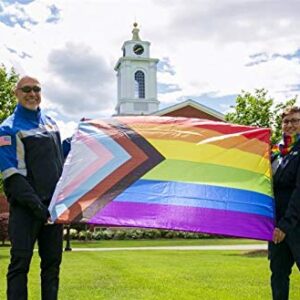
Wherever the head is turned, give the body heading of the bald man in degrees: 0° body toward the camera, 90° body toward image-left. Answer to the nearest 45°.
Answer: approximately 315°

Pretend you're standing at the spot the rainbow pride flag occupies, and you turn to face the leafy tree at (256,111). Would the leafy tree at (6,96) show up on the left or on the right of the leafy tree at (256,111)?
left

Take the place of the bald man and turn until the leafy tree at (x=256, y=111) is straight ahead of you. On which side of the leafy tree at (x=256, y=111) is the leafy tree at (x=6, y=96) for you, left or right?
left

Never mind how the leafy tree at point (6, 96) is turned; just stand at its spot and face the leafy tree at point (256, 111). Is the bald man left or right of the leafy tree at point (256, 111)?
right

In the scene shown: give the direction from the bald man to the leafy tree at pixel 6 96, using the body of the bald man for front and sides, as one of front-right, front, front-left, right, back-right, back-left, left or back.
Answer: back-left

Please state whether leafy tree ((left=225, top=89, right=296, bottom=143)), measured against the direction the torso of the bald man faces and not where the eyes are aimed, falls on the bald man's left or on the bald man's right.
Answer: on the bald man's left
